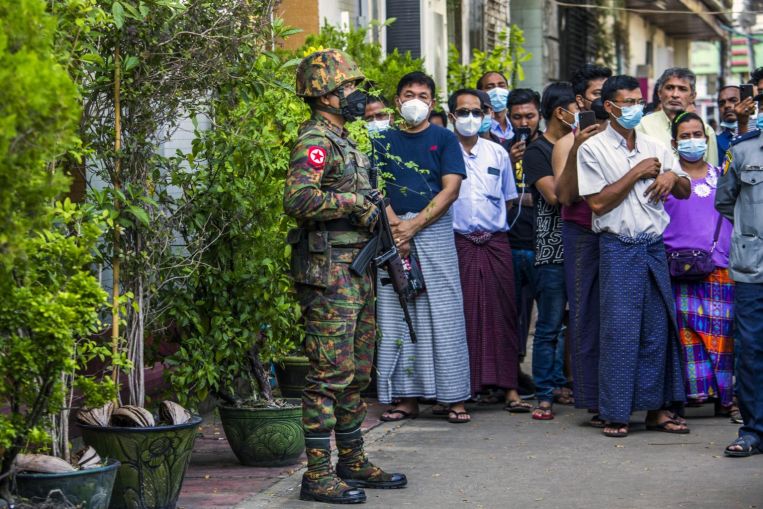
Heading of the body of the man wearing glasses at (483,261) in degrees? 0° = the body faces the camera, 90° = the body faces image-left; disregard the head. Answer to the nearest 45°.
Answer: approximately 0°

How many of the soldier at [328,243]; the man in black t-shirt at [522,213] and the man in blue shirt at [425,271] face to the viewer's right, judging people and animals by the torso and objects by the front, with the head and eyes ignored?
1

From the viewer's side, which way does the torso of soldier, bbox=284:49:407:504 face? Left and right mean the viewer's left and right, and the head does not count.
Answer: facing to the right of the viewer

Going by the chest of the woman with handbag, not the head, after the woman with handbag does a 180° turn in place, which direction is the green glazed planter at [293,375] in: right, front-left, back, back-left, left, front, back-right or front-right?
left

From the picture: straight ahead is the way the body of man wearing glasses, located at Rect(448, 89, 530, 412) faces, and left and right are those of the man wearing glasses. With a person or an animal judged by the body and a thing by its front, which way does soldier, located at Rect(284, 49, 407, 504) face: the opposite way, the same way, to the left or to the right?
to the left

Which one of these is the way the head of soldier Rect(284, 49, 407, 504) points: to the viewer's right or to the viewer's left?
to the viewer's right

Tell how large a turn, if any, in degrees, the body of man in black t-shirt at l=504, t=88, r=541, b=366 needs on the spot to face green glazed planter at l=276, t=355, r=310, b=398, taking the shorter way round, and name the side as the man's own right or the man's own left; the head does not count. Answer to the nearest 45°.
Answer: approximately 45° to the man's own right

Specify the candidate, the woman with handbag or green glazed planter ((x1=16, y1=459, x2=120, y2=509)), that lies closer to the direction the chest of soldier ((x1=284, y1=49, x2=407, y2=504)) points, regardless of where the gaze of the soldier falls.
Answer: the woman with handbag

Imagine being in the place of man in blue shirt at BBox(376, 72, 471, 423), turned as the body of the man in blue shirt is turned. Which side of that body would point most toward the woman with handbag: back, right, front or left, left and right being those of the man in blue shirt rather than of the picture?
left
